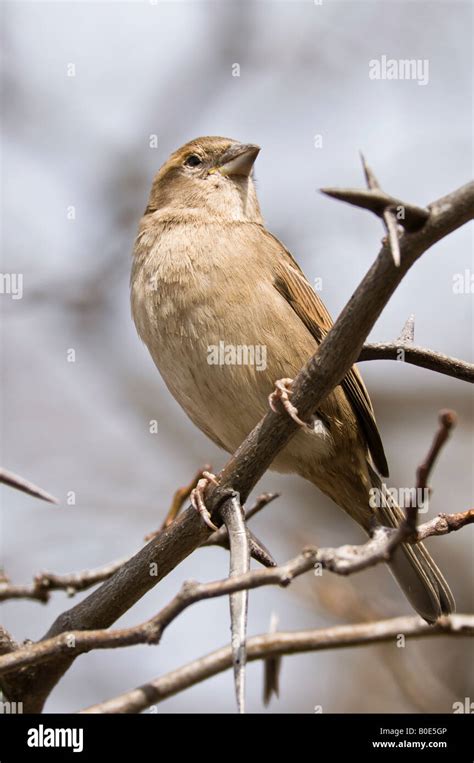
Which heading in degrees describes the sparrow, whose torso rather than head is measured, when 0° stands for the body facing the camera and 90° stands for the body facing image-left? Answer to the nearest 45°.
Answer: approximately 45°

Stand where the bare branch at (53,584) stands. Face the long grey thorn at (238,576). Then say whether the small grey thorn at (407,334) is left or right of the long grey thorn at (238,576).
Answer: left

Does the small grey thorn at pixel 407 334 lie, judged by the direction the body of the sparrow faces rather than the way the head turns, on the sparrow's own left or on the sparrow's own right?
on the sparrow's own left
